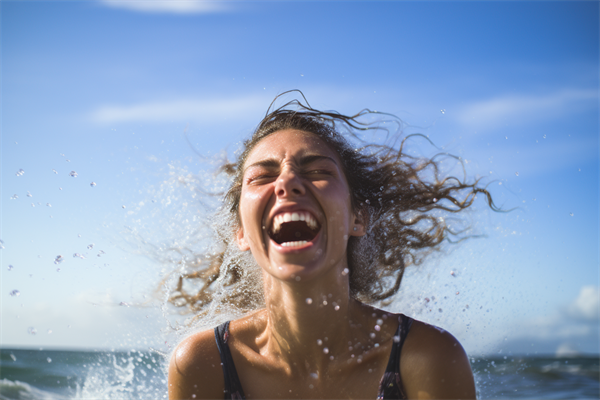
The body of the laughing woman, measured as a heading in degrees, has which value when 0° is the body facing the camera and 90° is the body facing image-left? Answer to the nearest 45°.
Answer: approximately 0°
